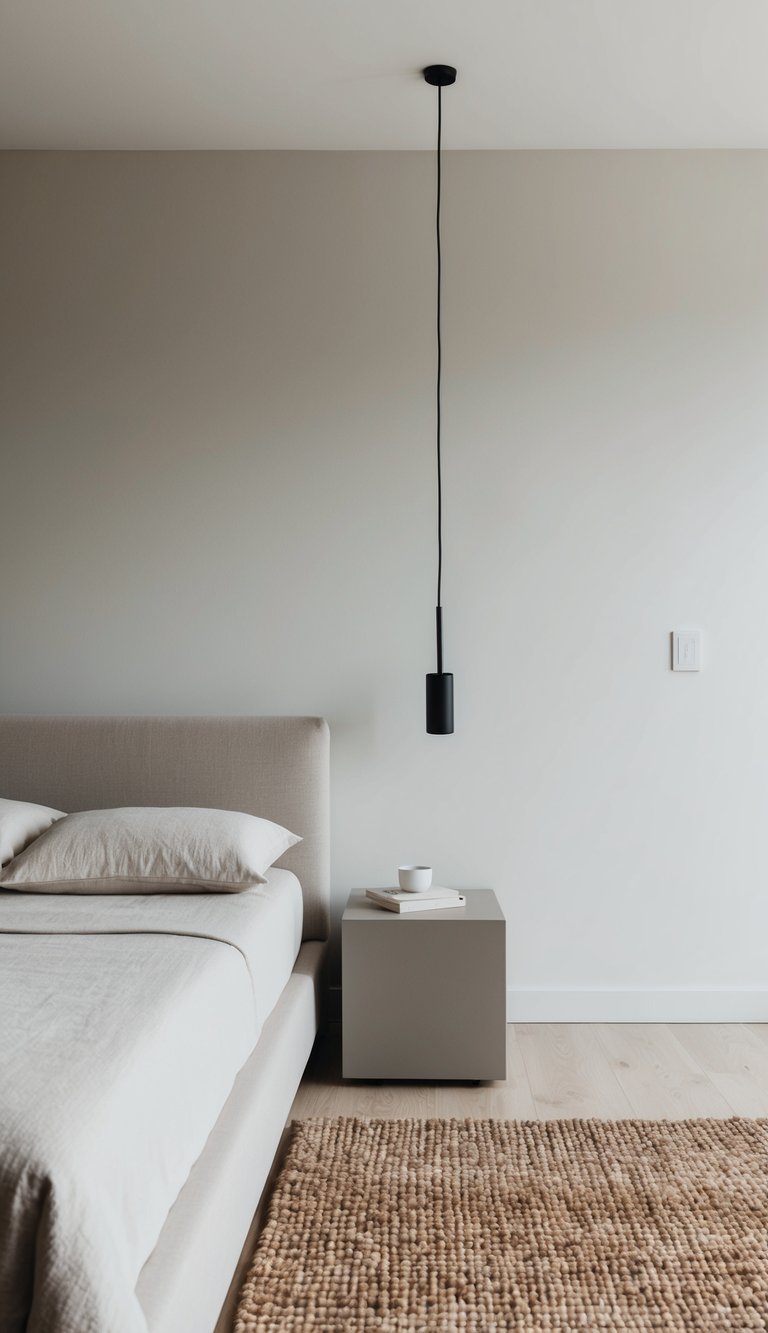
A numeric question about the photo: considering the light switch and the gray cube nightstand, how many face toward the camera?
2

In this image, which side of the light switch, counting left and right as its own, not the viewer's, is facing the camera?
front

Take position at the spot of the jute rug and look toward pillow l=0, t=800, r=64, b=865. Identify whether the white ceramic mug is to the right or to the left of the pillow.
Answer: right

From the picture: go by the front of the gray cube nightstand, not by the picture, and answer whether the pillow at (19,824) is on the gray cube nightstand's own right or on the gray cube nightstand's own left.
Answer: on the gray cube nightstand's own right

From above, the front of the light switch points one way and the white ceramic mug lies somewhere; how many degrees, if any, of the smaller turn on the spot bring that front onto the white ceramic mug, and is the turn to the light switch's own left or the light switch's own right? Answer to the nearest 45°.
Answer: approximately 45° to the light switch's own right

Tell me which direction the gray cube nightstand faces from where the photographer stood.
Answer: facing the viewer

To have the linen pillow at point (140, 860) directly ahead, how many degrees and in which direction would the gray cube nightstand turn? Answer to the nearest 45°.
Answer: approximately 90° to its right

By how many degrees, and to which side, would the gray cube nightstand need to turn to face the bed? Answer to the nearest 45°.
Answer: approximately 45° to its right

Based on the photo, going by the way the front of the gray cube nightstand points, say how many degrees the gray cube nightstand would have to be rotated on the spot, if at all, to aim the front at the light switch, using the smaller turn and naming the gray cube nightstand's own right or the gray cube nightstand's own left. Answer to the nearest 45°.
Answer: approximately 135° to the gray cube nightstand's own left

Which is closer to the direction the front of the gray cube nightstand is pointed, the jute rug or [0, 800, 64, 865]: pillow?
the jute rug
